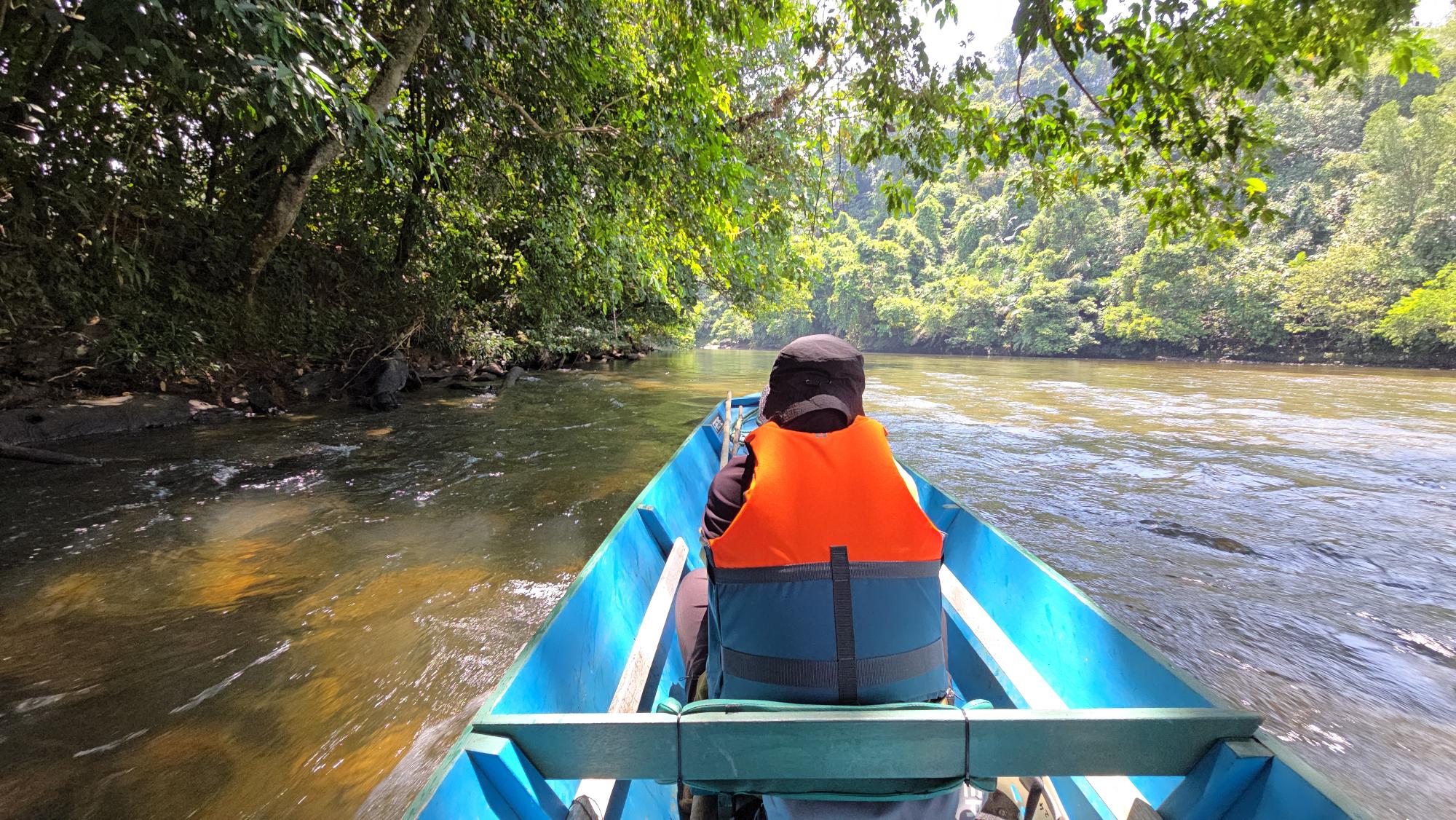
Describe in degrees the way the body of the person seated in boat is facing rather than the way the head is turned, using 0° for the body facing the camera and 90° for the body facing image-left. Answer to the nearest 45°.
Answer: approximately 180°

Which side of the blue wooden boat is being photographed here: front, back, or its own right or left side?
back

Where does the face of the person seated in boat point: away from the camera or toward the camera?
away from the camera

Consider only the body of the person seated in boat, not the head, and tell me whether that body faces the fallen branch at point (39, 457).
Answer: no

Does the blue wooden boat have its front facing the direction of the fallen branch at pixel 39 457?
no
